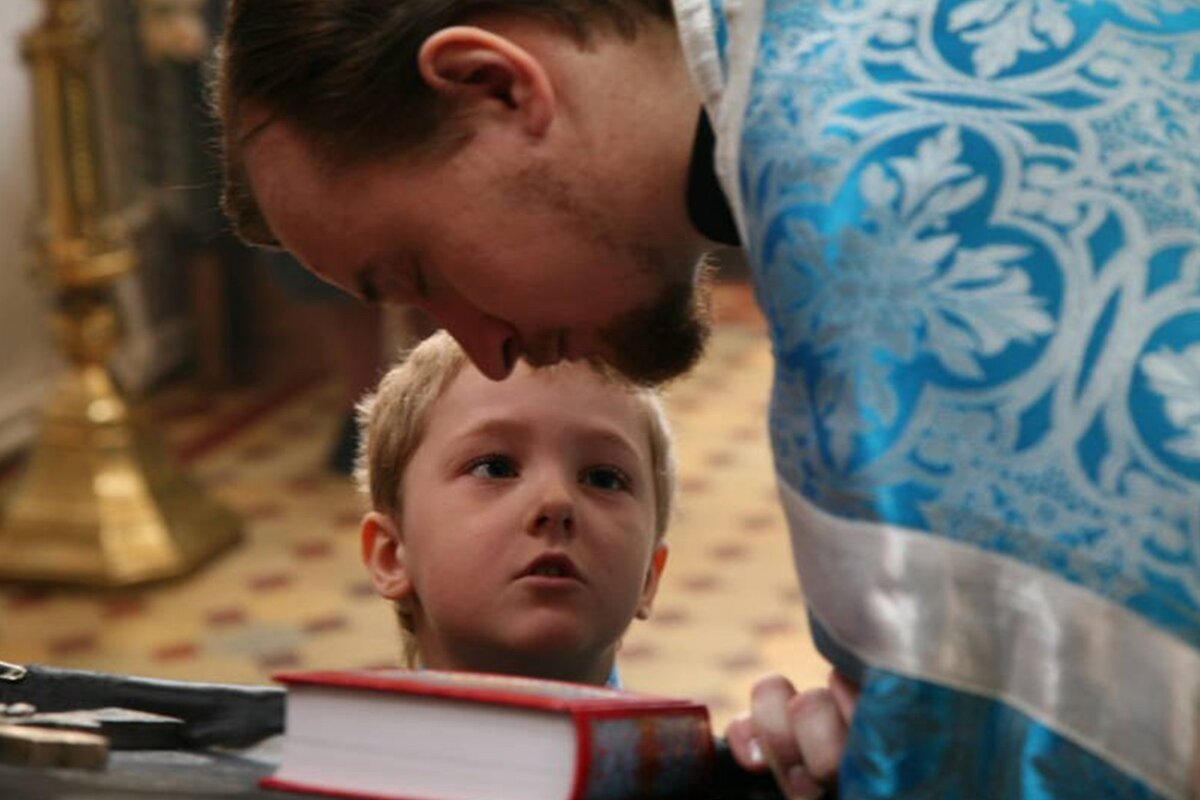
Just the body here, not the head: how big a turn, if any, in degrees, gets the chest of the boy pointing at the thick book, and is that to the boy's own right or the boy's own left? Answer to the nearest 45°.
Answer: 0° — they already face it

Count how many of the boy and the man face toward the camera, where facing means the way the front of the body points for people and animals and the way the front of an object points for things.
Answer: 1

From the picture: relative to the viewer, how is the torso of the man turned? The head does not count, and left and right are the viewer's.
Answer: facing to the left of the viewer

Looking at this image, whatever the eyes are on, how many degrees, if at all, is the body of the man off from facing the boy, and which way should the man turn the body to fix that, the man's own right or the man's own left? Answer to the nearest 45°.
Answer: approximately 45° to the man's own right

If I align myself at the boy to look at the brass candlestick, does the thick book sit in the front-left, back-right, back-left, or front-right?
back-left

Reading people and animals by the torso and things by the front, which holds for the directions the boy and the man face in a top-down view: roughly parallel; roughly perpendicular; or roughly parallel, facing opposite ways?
roughly perpendicular

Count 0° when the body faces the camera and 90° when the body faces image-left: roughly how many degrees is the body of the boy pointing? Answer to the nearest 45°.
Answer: approximately 0°

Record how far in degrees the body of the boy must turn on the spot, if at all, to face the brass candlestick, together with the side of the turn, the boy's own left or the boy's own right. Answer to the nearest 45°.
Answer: approximately 180°

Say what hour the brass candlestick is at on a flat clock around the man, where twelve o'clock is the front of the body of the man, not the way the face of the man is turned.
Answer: The brass candlestick is roughly at 2 o'clock from the man.

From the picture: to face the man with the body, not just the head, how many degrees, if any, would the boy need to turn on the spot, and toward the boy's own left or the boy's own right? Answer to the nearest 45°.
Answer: approximately 45° to the boy's own left

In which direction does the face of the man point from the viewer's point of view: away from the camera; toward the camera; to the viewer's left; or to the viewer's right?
to the viewer's left
